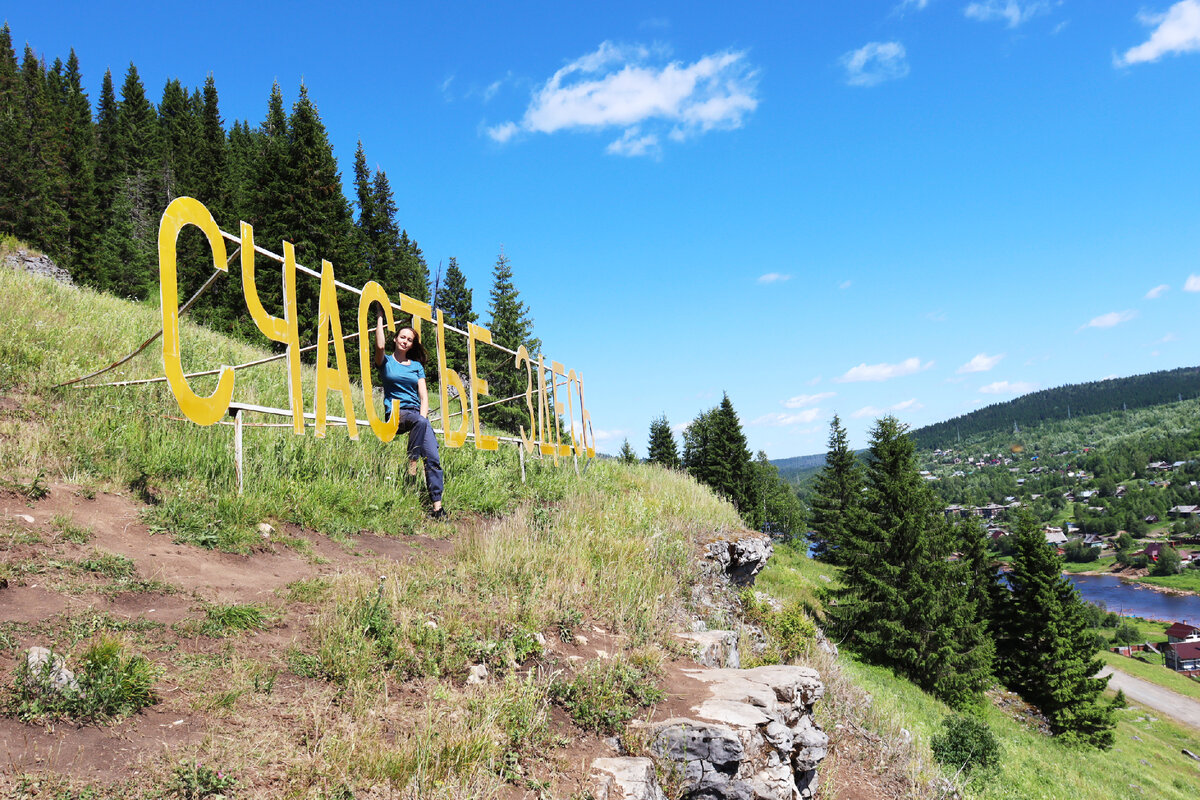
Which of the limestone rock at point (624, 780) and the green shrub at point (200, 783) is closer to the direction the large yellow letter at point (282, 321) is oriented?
the limestone rock

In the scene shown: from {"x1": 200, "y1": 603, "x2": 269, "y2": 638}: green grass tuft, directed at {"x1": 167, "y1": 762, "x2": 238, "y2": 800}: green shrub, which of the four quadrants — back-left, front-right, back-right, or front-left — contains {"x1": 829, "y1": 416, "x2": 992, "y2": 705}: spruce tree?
back-left

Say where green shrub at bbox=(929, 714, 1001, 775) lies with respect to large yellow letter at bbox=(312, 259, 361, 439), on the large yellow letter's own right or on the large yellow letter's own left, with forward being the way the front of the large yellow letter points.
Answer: on the large yellow letter's own left

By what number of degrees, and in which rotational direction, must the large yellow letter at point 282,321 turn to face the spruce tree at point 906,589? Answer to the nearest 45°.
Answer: approximately 90° to its left

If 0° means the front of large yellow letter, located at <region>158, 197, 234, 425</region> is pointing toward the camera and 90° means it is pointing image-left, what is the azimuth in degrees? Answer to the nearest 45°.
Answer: approximately 315°

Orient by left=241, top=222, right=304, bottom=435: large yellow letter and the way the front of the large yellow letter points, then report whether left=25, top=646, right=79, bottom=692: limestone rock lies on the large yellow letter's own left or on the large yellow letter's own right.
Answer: on the large yellow letter's own right

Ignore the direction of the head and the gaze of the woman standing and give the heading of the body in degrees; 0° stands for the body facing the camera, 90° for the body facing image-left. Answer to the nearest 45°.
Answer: approximately 0°

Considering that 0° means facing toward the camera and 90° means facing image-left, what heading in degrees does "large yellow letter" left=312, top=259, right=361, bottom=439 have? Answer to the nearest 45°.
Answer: approximately 315°

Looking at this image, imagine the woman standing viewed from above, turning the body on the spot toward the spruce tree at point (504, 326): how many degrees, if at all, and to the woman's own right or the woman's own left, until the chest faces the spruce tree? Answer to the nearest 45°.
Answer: approximately 180°

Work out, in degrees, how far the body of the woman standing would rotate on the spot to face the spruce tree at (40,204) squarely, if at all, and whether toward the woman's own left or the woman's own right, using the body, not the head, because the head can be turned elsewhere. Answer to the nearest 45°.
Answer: approximately 135° to the woman's own right
